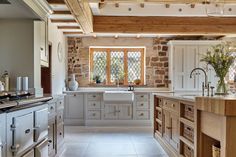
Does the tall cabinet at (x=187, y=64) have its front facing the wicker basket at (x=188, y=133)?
yes

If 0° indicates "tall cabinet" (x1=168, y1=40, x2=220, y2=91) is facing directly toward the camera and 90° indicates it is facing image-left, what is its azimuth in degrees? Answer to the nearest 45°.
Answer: approximately 0°

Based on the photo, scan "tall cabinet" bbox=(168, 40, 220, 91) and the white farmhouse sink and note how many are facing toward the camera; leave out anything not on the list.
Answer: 2

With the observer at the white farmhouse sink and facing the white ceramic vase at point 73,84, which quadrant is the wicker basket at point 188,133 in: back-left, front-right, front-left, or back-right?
back-left

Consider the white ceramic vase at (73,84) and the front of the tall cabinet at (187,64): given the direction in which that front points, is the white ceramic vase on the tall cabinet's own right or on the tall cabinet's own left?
on the tall cabinet's own right

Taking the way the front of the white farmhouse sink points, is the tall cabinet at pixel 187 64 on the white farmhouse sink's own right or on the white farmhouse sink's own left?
on the white farmhouse sink's own left

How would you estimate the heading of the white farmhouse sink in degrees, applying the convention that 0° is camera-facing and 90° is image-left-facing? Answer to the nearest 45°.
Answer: approximately 0°

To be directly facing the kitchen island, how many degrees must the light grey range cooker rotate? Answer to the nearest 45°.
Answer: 0° — it already faces it

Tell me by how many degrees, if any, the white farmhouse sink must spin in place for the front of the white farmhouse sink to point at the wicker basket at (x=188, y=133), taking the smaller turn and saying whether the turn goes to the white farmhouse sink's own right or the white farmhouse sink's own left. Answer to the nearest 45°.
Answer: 0° — it already faces it

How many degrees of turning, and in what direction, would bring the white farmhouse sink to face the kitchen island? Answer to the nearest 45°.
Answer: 0° — it already faces it
